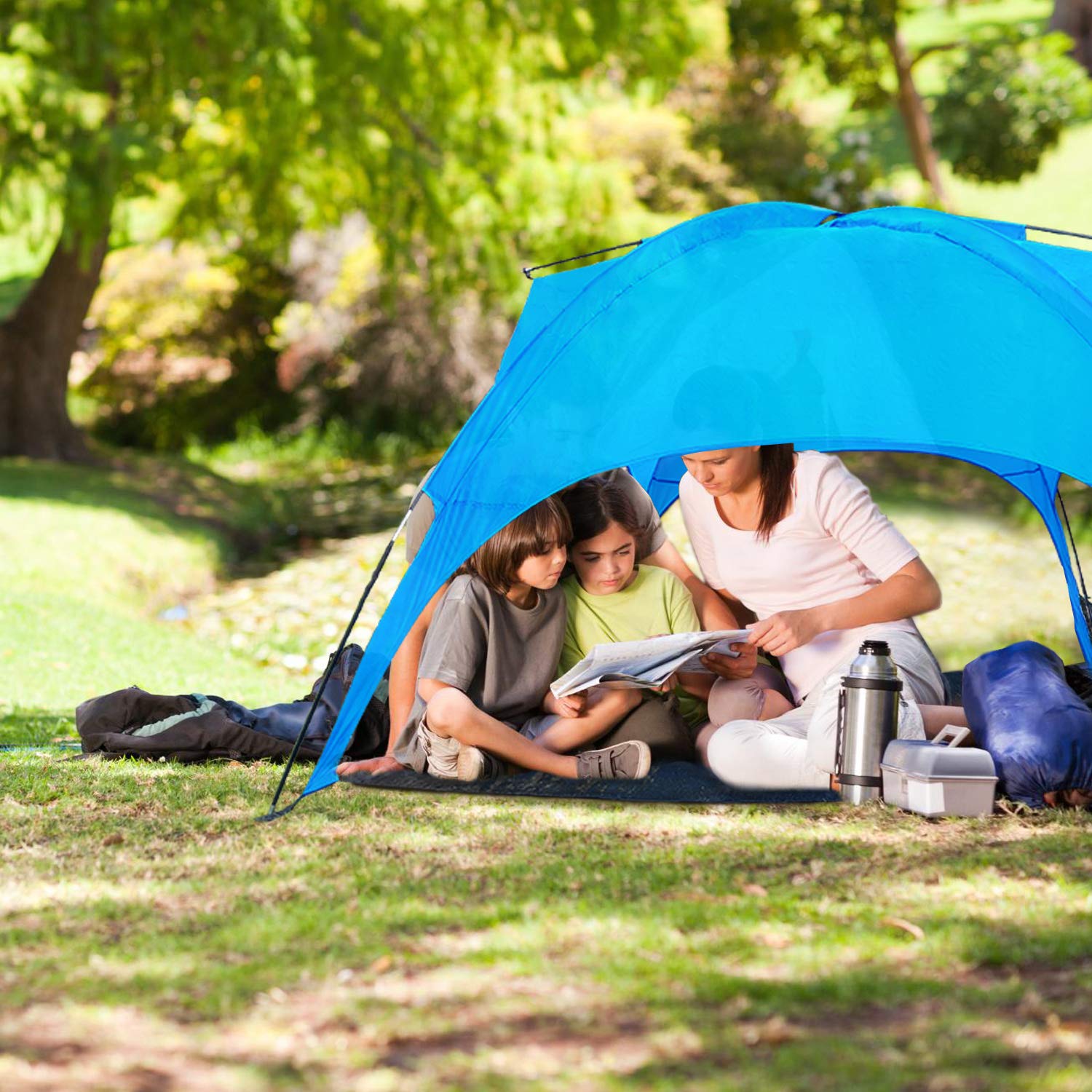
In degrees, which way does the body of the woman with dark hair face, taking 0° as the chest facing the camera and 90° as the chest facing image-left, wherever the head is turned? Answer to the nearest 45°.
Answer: approximately 45°

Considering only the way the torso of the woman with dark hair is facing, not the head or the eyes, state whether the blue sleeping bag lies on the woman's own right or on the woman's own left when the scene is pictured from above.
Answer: on the woman's own left

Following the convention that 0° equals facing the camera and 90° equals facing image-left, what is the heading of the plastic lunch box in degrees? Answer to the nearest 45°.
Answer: approximately 45°

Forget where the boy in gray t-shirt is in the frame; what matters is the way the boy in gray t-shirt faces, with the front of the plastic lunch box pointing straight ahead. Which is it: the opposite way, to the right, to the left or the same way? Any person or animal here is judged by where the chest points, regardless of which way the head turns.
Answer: to the left

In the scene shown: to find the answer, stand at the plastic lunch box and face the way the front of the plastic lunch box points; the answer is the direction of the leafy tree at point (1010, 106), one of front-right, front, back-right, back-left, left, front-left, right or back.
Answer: back-right
